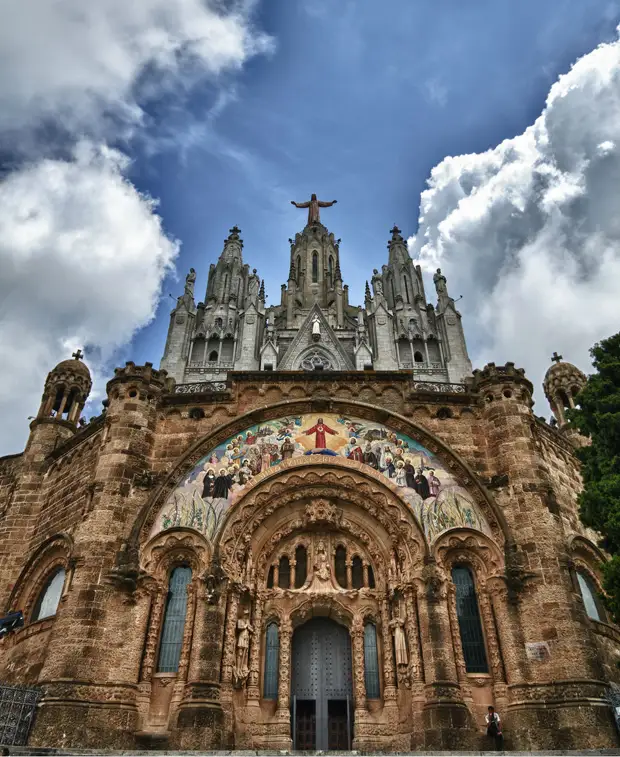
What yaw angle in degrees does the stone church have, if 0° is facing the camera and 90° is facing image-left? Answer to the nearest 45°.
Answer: approximately 0°

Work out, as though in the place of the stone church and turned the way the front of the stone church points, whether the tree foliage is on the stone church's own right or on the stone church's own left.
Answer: on the stone church's own left
